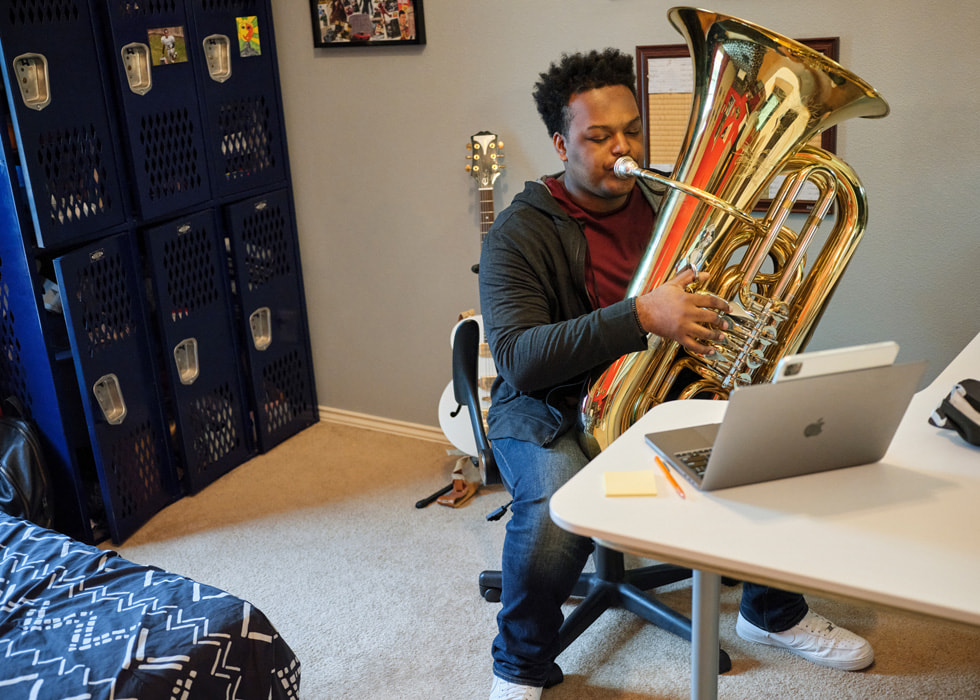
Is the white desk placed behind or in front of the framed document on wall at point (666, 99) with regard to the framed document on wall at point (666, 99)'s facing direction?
in front

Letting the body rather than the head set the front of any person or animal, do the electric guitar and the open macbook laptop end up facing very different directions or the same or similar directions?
very different directions

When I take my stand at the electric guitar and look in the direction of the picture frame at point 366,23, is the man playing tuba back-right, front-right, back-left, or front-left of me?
back-left

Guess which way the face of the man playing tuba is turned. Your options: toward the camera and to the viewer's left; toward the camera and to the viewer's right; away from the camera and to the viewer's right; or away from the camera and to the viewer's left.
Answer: toward the camera and to the viewer's right

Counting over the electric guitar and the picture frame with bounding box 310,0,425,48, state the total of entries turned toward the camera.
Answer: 2

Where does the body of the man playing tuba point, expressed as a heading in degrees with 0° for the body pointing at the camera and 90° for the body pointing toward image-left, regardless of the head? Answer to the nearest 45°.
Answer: approximately 315°

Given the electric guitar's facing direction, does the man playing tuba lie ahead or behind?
ahead

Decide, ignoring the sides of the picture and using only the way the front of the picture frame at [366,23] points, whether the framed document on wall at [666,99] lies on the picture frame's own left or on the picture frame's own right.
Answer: on the picture frame's own left

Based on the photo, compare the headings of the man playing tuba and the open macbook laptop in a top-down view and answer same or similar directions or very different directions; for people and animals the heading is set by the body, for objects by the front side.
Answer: very different directions

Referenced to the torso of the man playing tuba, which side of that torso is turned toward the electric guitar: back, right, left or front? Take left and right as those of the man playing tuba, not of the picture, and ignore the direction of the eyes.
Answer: back

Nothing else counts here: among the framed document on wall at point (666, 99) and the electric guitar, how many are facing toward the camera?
2

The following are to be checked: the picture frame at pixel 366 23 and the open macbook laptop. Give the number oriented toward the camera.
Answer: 1

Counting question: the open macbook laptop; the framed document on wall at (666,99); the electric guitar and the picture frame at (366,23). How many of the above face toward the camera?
3
